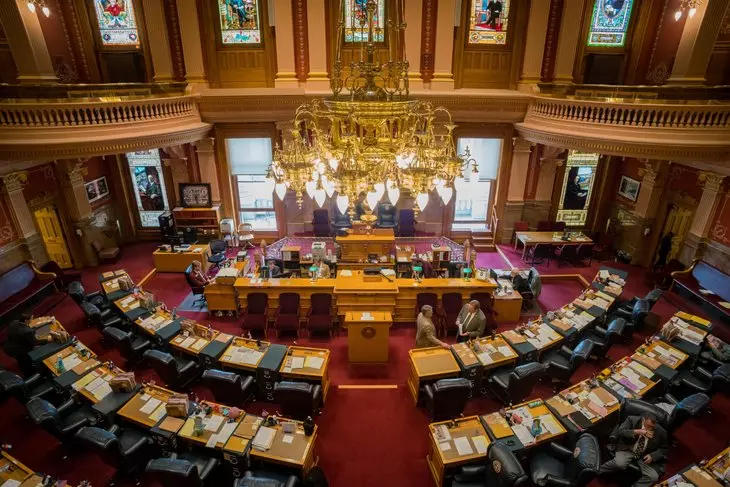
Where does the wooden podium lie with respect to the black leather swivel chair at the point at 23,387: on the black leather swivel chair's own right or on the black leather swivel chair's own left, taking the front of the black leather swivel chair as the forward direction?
on the black leather swivel chair's own right

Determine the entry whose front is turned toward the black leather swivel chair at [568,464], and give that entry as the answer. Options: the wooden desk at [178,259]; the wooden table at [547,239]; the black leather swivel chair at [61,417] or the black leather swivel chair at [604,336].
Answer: the wooden table at [547,239]

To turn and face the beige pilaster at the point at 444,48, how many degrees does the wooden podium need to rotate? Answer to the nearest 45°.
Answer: approximately 180°

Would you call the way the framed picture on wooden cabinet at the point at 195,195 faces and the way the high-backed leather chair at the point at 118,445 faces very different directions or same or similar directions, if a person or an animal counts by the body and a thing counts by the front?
very different directions

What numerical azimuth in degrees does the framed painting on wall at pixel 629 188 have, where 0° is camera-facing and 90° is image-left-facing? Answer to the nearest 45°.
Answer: approximately 45°

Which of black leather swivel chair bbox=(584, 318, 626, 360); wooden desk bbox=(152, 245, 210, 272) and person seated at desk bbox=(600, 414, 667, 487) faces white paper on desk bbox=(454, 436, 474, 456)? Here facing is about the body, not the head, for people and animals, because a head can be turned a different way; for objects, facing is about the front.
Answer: the person seated at desk

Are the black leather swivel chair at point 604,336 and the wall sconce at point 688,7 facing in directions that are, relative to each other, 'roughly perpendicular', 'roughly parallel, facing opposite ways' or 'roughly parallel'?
roughly perpendicular

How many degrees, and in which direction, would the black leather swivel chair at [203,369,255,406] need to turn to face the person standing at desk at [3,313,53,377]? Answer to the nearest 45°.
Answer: approximately 90° to its left

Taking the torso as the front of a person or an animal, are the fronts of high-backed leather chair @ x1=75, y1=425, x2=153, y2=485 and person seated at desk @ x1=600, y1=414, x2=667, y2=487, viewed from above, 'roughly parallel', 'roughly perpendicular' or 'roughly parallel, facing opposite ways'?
roughly perpendicular

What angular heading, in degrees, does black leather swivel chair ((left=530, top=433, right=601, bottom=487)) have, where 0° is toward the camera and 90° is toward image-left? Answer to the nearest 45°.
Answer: approximately 90°

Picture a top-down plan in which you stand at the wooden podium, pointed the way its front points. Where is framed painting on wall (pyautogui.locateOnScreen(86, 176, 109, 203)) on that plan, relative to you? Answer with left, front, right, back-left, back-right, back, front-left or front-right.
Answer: back-right

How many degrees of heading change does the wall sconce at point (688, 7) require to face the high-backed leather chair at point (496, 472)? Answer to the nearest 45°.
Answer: approximately 45° to its left
